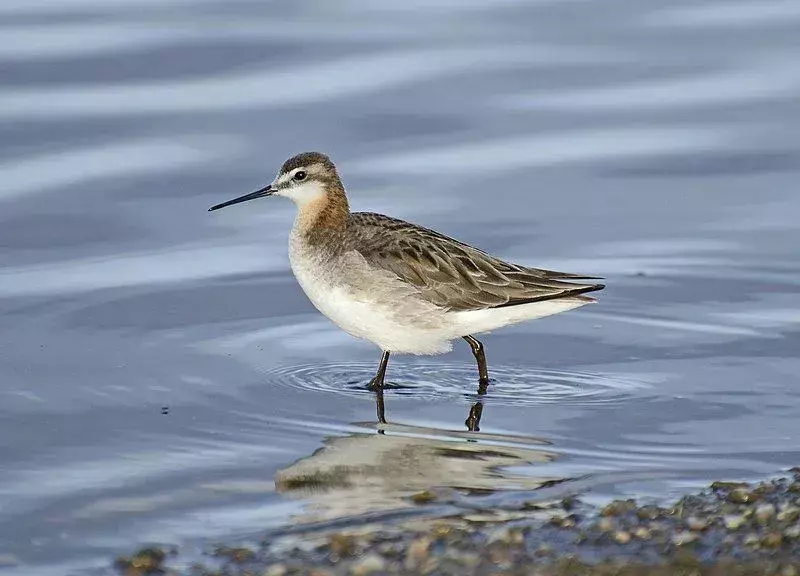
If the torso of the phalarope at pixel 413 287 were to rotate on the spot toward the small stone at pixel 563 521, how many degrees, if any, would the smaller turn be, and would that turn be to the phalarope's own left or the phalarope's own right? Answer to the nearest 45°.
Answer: approximately 90° to the phalarope's own left

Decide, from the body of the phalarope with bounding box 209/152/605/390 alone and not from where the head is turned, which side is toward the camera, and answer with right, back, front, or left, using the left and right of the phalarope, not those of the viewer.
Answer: left

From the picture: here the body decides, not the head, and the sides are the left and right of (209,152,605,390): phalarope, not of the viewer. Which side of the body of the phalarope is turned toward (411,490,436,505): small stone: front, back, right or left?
left

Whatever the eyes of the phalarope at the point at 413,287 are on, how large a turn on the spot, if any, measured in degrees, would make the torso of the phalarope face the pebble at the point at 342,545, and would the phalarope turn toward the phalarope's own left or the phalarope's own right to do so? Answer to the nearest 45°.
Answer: approximately 90° to the phalarope's own left

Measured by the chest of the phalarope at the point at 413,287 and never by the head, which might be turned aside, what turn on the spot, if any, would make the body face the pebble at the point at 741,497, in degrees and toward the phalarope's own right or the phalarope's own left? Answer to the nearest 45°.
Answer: approximately 135° to the phalarope's own left

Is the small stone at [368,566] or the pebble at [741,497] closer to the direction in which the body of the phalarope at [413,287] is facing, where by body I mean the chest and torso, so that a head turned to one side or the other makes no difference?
the small stone

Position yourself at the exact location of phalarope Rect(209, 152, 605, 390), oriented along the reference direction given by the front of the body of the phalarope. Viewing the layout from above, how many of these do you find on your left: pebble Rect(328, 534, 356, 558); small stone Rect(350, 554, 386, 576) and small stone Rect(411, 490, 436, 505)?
3

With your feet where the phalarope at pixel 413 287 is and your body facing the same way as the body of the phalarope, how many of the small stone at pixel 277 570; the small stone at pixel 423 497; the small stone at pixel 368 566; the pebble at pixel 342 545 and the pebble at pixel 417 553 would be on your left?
5

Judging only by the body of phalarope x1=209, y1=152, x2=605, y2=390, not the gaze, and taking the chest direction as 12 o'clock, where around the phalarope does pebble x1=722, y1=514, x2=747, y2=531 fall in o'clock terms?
The pebble is roughly at 8 o'clock from the phalarope.

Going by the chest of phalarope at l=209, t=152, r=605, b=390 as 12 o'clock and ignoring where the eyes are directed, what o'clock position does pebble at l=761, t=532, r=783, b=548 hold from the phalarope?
The pebble is roughly at 8 o'clock from the phalarope.

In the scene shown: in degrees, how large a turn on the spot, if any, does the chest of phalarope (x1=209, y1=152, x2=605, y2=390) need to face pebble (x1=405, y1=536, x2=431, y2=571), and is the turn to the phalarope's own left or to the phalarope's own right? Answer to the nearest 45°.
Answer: approximately 90° to the phalarope's own left

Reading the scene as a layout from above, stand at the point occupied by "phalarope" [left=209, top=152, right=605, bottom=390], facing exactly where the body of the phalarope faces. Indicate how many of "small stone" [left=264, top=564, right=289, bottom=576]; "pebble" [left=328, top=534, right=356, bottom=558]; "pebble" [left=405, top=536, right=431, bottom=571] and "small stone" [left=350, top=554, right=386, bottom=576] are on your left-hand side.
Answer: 4
